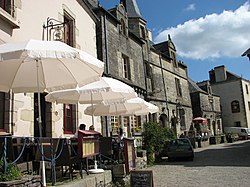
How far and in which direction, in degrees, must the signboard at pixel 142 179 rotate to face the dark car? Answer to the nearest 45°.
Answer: approximately 180°

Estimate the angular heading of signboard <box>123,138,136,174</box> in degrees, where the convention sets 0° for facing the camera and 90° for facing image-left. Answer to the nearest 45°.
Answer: approximately 315°

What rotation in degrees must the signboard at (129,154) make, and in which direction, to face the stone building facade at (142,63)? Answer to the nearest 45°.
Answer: approximately 135° to its left

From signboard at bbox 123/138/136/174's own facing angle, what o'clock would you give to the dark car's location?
The dark car is roughly at 8 o'clock from the signboard.

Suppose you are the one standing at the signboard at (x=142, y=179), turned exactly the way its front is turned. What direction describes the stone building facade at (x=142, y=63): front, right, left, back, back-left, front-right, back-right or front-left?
back

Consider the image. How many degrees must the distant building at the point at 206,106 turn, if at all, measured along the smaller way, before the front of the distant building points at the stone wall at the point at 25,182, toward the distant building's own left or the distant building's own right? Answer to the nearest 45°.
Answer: approximately 45° to the distant building's own right

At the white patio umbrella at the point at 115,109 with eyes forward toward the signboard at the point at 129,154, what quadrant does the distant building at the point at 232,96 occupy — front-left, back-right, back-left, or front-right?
back-left

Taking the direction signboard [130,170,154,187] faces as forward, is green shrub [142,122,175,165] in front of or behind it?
behind

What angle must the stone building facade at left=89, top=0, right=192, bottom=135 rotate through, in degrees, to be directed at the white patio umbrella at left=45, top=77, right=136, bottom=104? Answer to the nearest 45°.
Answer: approximately 45° to its right
